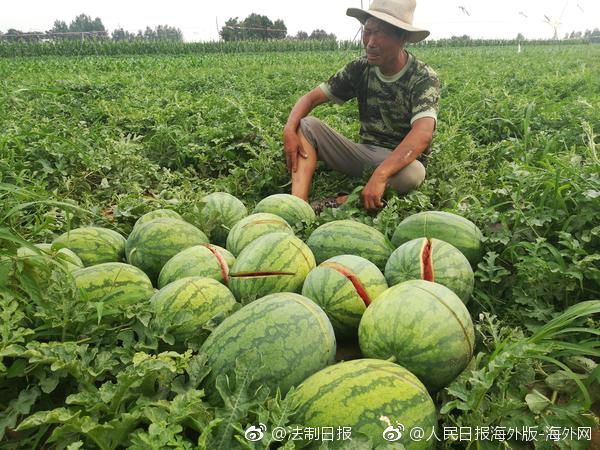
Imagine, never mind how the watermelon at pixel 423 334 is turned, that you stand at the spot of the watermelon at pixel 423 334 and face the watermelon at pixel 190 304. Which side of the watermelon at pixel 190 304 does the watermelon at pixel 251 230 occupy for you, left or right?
right

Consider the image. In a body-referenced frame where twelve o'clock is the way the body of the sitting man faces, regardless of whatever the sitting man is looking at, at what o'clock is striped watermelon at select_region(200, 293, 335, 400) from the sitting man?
The striped watermelon is roughly at 11 o'clock from the sitting man.

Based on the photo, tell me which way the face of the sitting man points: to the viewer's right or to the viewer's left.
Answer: to the viewer's left

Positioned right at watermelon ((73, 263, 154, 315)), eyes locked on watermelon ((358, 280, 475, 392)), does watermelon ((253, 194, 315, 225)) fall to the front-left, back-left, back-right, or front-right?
front-left

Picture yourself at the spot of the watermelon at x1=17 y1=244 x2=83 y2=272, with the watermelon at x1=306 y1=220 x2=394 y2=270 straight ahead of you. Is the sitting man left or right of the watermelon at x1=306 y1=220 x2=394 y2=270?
left

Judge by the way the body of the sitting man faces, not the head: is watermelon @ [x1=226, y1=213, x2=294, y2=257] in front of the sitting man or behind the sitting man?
in front

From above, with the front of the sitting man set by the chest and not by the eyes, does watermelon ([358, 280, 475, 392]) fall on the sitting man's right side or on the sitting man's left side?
on the sitting man's left side

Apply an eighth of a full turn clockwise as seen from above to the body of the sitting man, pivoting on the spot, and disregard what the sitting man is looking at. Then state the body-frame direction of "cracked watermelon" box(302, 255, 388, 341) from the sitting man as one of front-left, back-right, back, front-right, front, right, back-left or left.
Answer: left

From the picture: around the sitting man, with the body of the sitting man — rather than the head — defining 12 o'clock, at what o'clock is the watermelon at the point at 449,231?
The watermelon is roughly at 10 o'clock from the sitting man.

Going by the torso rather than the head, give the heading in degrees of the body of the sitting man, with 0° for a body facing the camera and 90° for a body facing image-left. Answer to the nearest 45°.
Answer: approximately 45°

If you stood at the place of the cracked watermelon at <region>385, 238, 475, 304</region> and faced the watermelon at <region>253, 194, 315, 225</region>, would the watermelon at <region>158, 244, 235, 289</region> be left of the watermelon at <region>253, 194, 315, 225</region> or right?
left

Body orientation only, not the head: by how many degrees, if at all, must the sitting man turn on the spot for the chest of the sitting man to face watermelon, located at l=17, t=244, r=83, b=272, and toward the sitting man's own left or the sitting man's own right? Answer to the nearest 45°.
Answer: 0° — they already face it
